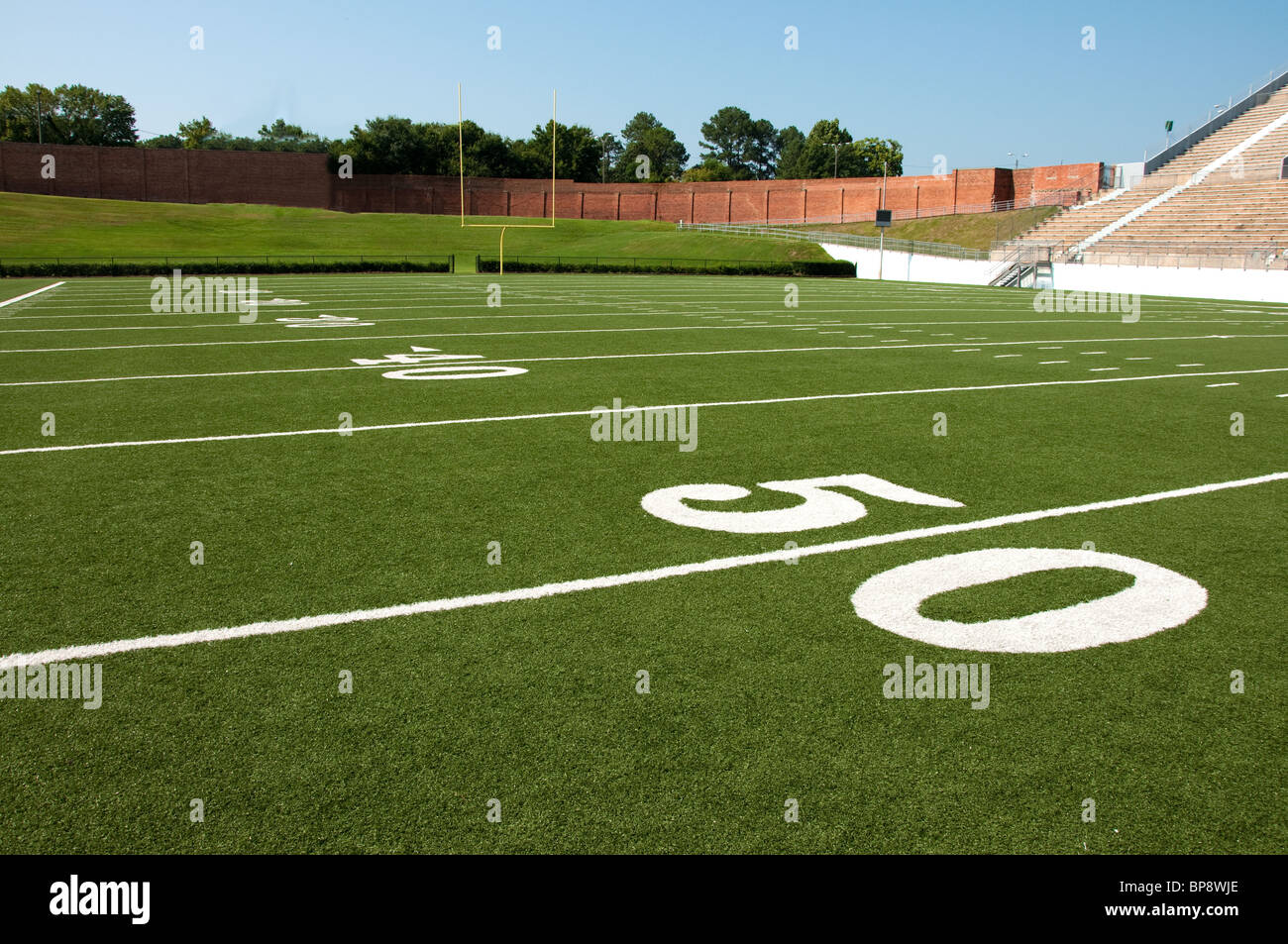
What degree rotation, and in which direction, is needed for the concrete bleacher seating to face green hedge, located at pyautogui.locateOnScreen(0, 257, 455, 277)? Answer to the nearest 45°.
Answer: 0° — it already faces it

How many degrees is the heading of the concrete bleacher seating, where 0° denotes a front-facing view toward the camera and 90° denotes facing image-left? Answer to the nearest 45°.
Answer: approximately 45°

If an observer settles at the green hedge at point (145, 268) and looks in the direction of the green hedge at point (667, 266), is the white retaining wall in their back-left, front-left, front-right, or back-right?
front-right
